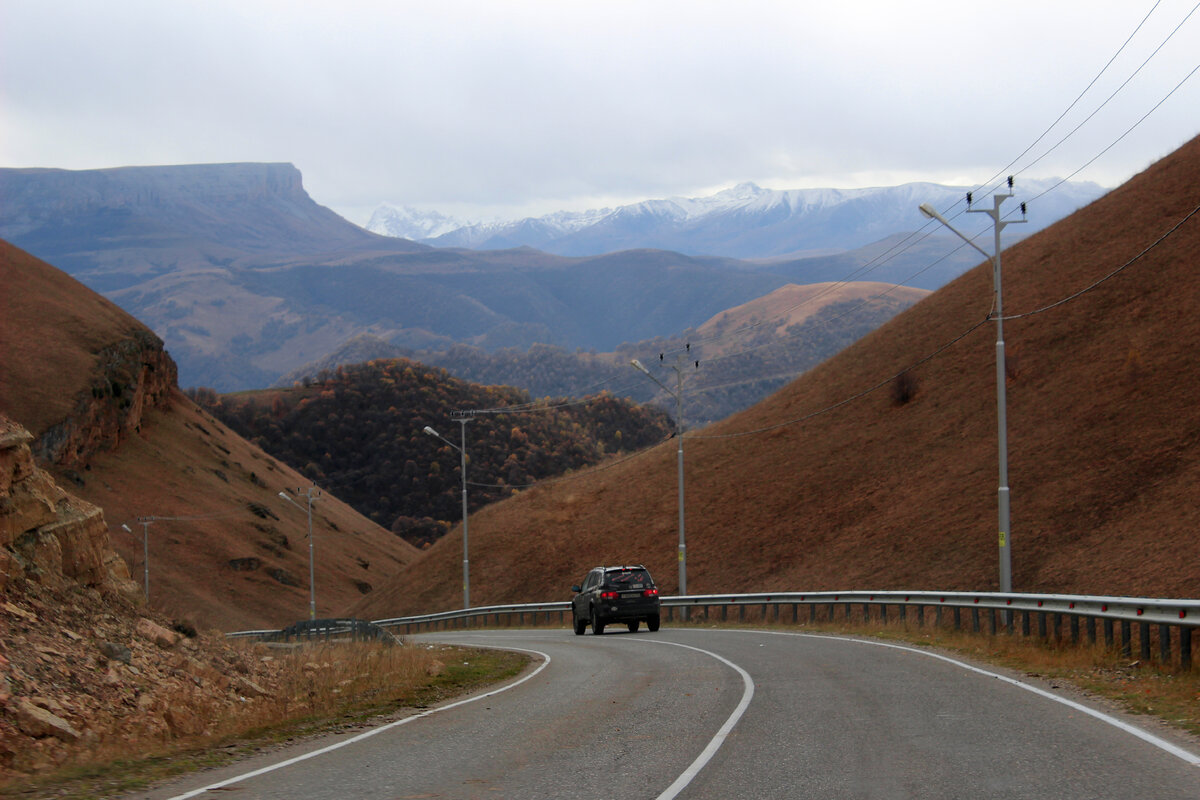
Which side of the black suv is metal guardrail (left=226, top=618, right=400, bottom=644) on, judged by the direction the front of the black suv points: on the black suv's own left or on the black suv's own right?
on the black suv's own left

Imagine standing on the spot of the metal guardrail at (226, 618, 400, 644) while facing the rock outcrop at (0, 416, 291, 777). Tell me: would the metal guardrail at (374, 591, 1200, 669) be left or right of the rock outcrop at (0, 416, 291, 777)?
left

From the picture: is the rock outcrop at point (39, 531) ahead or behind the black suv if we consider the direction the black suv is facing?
behind

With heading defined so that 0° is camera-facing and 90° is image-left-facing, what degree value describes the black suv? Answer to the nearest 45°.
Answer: approximately 180°

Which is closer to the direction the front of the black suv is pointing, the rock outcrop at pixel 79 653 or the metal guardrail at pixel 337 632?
the metal guardrail

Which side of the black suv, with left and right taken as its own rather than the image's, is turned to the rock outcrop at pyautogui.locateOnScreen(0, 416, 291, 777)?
back
